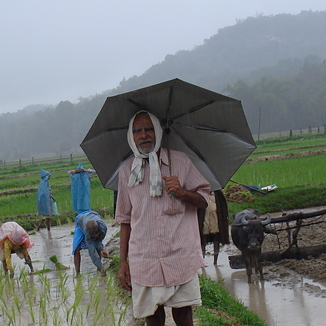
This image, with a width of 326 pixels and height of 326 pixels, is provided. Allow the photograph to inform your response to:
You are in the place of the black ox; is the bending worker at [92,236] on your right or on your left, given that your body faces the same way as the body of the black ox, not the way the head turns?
on your right

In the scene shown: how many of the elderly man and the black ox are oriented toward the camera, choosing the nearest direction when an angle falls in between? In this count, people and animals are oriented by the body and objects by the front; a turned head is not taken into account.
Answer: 2

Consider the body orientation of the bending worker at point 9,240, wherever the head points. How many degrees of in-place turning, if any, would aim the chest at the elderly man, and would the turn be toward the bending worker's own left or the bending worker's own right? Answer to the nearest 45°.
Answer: approximately 45° to the bending worker's own right

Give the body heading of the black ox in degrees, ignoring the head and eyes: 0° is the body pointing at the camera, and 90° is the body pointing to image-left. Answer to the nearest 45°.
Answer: approximately 0°

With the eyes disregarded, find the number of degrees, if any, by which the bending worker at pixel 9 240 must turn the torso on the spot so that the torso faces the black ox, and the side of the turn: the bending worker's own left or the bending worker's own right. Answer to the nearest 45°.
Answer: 0° — they already face it

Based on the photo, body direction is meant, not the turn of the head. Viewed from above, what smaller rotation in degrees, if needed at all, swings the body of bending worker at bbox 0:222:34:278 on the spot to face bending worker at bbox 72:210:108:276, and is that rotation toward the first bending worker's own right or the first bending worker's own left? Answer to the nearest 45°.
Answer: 0° — they already face them

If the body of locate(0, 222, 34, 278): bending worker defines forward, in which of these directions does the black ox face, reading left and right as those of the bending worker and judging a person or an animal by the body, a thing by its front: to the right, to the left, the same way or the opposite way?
to the right

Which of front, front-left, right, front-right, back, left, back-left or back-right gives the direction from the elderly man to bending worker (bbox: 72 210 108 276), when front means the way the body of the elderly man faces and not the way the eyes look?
back
